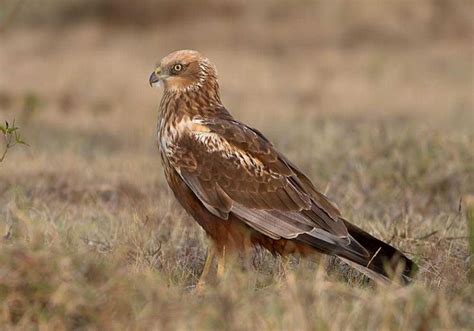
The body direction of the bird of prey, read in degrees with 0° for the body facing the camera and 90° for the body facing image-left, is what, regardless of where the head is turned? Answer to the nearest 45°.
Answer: approximately 90°
